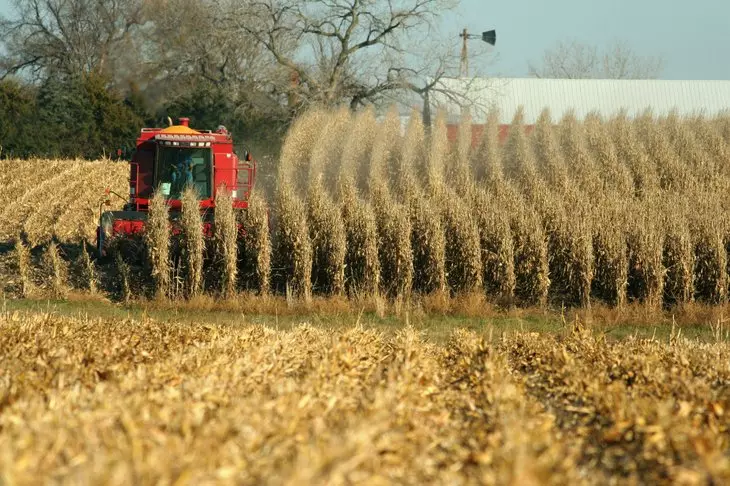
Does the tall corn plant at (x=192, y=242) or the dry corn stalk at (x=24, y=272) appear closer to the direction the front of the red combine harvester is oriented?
the tall corn plant

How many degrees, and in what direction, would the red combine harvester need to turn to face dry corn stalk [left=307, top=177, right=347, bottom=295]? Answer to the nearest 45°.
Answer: approximately 45° to its left

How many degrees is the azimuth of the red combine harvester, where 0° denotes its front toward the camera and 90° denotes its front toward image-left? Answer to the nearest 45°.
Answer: approximately 0°

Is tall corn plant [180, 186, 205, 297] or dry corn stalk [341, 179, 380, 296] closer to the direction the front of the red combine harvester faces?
the tall corn plant

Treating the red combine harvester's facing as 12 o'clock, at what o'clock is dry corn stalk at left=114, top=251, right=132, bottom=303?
The dry corn stalk is roughly at 1 o'clock from the red combine harvester.

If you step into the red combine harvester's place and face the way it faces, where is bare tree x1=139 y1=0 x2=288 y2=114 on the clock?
The bare tree is roughly at 6 o'clock from the red combine harvester.

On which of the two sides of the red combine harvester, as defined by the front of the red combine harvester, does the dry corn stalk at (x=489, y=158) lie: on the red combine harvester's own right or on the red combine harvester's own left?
on the red combine harvester's own left

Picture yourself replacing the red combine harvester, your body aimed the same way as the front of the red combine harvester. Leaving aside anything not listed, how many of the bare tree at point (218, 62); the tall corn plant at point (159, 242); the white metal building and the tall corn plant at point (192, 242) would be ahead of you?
2

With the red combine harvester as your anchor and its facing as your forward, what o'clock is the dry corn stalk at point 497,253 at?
The dry corn stalk is roughly at 10 o'clock from the red combine harvester.

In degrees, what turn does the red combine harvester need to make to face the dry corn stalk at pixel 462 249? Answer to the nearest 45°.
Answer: approximately 45° to its left

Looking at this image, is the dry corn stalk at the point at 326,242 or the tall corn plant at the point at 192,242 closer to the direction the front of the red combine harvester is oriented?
the tall corn plant
